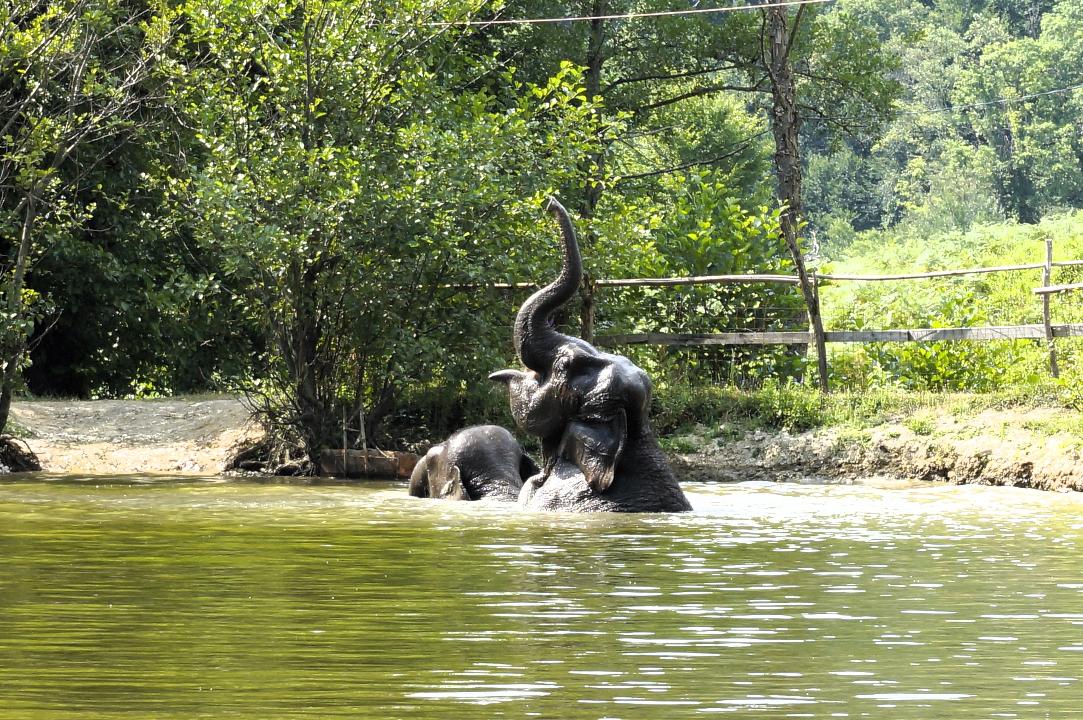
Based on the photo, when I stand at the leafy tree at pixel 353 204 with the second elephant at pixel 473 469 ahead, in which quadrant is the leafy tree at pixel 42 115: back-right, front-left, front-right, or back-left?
back-right

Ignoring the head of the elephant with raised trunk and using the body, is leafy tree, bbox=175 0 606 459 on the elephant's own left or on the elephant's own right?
on the elephant's own right

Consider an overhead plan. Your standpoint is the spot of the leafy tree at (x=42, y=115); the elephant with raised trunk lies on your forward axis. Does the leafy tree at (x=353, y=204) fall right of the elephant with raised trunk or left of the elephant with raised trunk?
left

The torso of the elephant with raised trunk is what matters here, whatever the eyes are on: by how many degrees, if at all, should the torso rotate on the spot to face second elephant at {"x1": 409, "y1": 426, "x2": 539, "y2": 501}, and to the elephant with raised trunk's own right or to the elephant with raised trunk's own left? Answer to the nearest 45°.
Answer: approximately 45° to the elephant with raised trunk's own right
